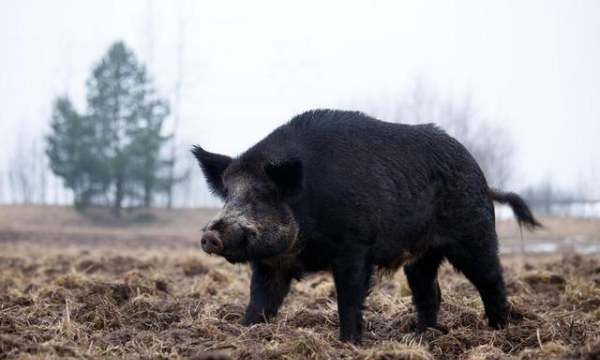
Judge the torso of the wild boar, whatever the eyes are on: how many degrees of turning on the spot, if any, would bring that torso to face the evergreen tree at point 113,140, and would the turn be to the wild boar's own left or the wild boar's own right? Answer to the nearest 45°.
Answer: approximately 90° to the wild boar's own right

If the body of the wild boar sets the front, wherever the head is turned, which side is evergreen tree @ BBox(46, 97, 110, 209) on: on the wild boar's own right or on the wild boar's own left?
on the wild boar's own right

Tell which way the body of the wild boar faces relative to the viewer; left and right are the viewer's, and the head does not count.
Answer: facing the viewer and to the left of the viewer
